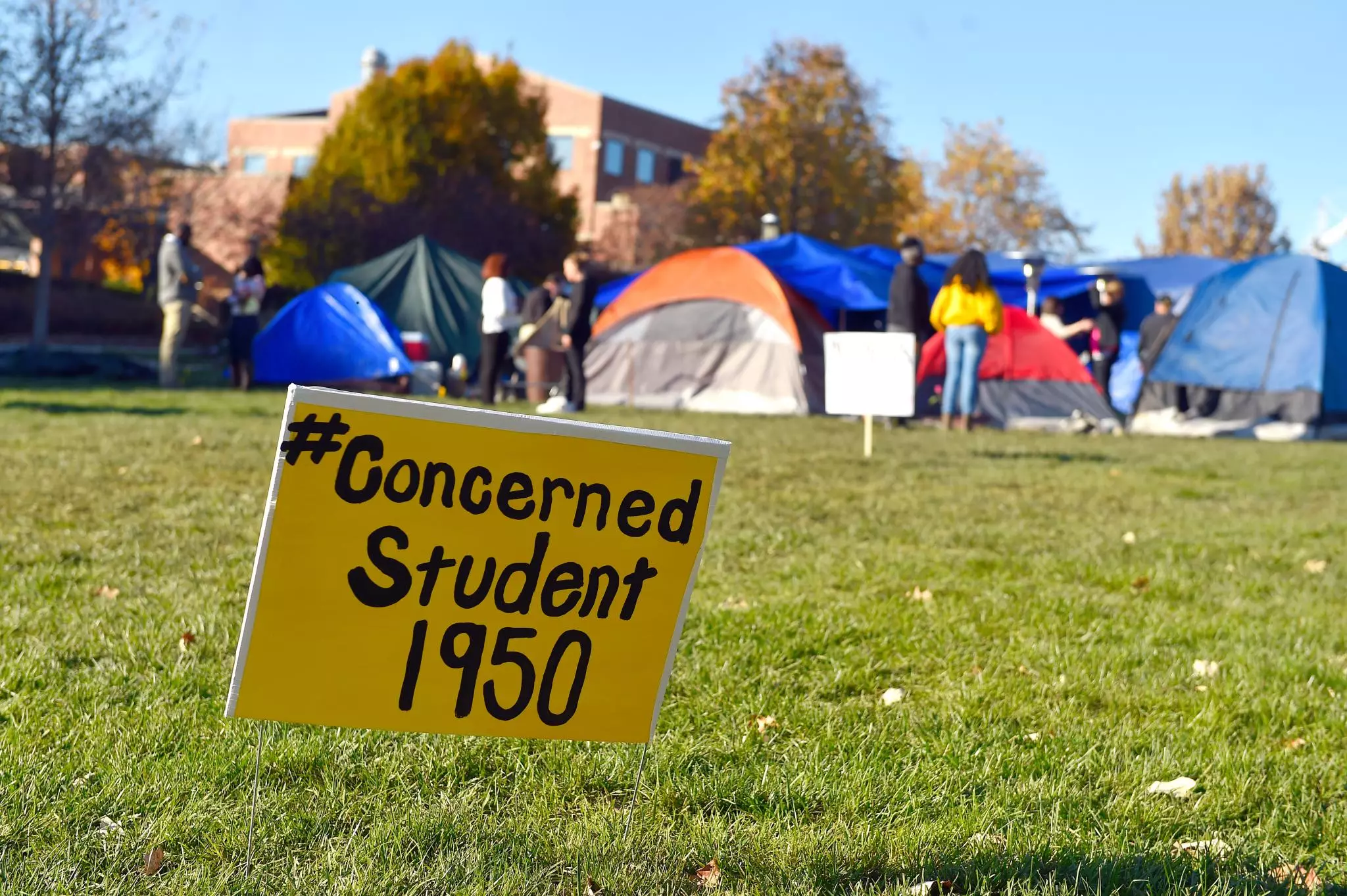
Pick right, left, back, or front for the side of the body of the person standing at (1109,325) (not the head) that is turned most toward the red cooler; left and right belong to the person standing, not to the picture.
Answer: front

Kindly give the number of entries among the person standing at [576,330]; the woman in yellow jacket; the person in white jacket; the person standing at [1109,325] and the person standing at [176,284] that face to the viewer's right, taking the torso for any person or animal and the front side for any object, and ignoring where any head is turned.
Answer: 2

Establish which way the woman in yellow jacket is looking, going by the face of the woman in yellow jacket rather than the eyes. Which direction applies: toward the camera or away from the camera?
away from the camera

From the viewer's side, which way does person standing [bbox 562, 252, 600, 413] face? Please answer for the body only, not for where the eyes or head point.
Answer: to the viewer's left

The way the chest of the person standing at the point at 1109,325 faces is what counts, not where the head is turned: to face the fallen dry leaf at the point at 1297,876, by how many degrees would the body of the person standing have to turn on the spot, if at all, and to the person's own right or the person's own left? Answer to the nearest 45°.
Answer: approximately 90° to the person's own left

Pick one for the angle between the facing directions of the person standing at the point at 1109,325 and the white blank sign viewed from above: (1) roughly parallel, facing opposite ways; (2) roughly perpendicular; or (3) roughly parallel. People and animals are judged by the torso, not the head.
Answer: roughly perpendicular

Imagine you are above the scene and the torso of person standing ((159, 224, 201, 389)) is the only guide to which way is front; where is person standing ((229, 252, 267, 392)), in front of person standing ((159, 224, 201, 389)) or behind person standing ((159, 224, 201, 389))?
in front

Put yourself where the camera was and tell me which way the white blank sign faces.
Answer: facing the viewer

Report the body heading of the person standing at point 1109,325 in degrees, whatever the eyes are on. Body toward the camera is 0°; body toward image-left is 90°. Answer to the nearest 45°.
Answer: approximately 90°

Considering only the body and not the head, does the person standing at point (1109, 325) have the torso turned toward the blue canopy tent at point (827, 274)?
yes

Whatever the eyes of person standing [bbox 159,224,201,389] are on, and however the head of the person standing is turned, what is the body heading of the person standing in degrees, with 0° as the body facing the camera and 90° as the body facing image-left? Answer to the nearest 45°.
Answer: approximately 270°

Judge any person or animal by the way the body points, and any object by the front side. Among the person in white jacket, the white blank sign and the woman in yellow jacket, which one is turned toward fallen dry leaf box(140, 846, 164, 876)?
the white blank sign

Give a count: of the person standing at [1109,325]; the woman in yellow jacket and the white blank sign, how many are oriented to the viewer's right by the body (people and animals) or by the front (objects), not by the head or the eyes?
0

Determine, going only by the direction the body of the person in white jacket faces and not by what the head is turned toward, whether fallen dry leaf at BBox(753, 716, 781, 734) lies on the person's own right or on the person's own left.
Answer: on the person's own right

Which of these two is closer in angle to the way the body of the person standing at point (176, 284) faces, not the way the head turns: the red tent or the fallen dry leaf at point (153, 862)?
the red tent

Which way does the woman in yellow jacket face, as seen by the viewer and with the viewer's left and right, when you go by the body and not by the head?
facing away from the viewer

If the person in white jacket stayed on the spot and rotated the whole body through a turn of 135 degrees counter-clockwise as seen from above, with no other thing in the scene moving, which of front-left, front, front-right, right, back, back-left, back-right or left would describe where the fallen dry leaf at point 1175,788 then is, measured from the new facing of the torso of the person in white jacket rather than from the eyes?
back-left

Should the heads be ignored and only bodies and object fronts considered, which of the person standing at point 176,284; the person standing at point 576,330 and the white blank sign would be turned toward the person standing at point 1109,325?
the person standing at point 176,284

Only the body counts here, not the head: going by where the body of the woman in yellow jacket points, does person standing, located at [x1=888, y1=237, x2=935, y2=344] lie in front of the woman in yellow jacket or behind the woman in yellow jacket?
in front
